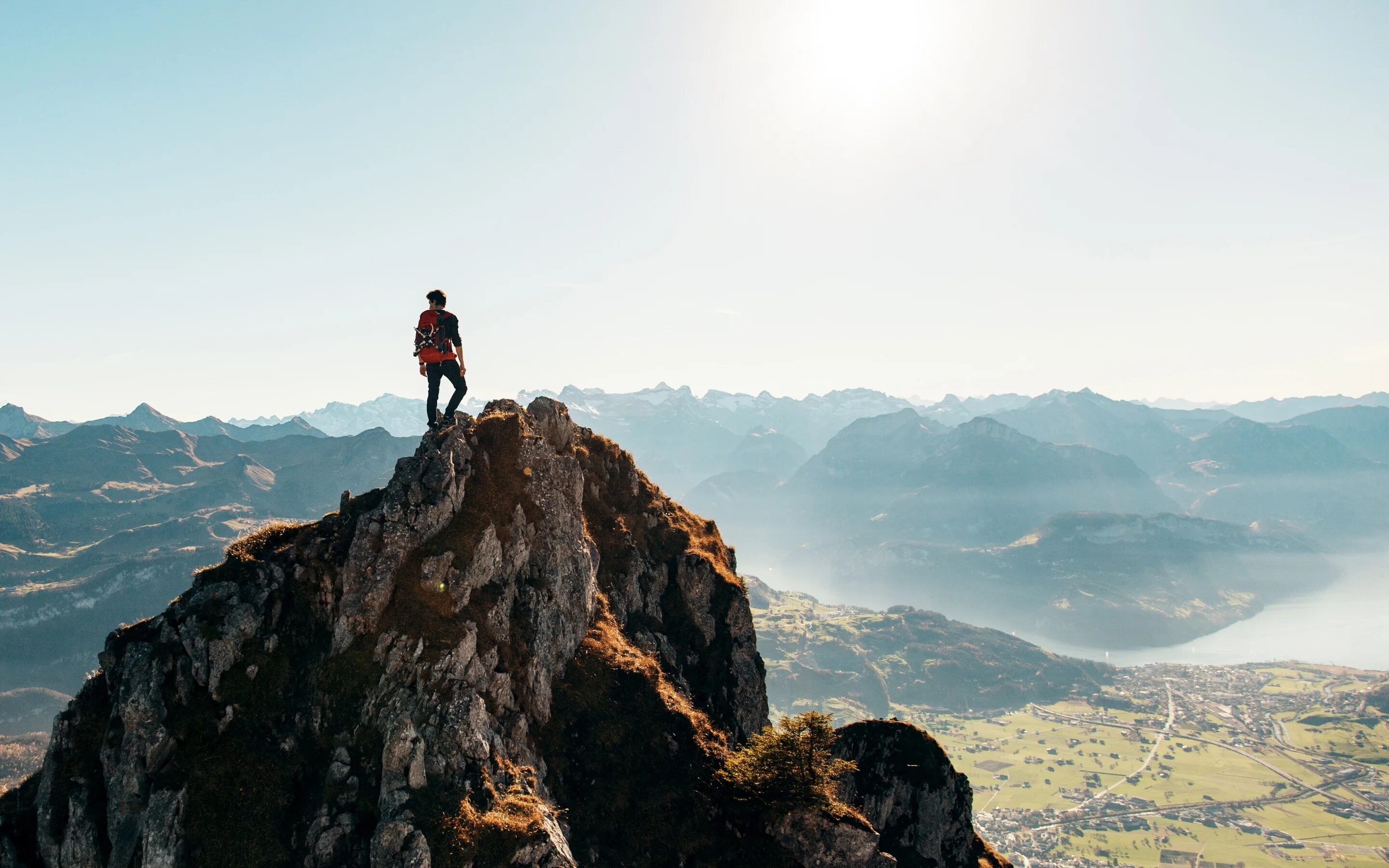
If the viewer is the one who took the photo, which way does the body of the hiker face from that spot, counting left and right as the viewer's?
facing away from the viewer and to the right of the viewer
